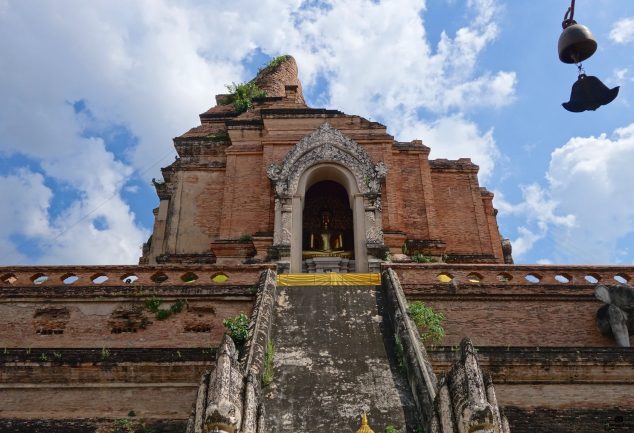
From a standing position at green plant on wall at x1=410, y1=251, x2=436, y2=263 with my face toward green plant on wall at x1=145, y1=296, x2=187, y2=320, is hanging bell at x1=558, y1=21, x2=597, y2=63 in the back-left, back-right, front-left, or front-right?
front-left

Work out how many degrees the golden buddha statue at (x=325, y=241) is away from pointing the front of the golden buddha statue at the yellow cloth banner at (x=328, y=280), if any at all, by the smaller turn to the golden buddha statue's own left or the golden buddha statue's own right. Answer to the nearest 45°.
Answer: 0° — it already faces it

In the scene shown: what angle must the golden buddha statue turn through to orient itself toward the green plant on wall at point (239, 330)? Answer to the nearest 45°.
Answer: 0° — it already faces it

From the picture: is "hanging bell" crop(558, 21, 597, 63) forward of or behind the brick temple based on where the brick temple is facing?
forward

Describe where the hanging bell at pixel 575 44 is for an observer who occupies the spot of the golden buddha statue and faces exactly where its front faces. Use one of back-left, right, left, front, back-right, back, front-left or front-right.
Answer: front

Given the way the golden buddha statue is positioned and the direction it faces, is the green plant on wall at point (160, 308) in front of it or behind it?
in front

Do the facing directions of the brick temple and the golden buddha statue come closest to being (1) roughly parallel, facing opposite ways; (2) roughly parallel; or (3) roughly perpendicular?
roughly parallel

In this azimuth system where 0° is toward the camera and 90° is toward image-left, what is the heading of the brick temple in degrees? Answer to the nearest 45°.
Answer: approximately 0°

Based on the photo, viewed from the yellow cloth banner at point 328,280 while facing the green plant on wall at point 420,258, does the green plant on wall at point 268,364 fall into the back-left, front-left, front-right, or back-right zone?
back-right

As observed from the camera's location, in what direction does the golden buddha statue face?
facing the viewer
